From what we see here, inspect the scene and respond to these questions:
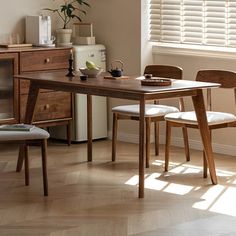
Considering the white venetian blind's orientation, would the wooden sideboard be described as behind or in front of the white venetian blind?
in front

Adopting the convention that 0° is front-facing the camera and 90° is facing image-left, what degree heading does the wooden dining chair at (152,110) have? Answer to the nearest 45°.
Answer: approximately 45°

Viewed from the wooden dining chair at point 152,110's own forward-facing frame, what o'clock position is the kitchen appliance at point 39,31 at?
The kitchen appliance is roughly at 3 o'clock from the wooden dining chair.

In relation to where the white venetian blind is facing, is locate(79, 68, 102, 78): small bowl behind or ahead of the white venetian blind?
ahead

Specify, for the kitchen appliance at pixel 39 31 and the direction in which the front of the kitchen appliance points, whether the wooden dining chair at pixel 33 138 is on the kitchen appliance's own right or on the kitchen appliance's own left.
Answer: on the kitchen appliance's own right

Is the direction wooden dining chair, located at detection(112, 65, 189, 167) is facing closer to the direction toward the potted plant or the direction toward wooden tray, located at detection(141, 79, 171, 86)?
the wooden tray
